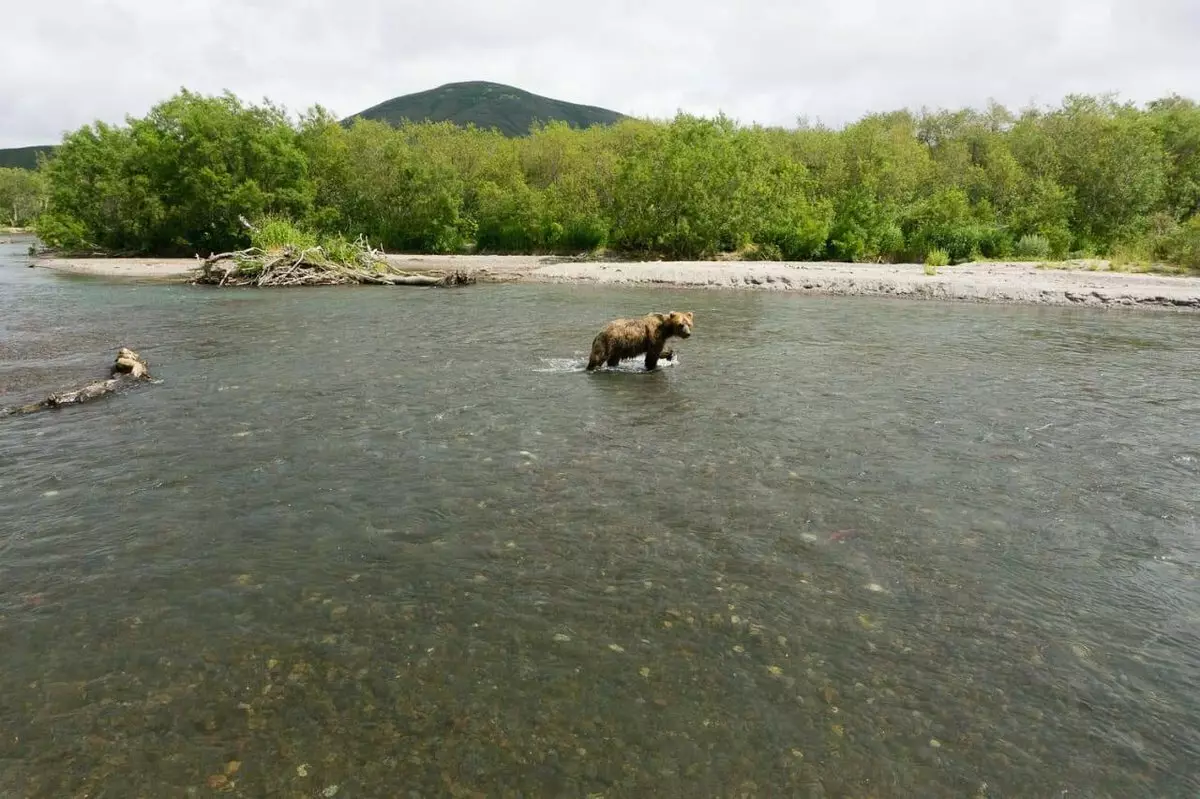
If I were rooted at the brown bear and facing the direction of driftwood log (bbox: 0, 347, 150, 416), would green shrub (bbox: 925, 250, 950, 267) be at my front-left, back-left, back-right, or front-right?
back-right

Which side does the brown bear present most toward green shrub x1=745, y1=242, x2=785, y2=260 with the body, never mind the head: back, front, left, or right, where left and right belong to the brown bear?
left

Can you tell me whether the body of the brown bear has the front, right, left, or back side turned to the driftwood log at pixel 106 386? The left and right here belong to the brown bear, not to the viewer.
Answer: back

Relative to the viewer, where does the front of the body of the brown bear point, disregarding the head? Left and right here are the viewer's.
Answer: facing to the right of the viewer

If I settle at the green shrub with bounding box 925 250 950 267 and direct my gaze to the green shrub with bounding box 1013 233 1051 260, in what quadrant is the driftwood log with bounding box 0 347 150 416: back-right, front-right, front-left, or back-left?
back-right

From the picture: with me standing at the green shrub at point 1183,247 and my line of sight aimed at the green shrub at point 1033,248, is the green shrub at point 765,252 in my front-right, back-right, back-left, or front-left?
front-left

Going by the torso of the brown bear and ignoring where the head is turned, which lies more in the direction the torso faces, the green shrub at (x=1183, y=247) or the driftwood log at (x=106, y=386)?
the green shrub

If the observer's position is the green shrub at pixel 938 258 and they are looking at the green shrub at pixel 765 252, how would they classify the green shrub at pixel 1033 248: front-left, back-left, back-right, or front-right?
back-right

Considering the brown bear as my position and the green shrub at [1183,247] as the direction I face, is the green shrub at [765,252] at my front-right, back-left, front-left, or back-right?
front-left

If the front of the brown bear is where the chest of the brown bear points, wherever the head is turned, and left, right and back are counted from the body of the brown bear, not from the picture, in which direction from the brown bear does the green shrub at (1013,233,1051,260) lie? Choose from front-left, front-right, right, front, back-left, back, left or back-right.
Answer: front-left

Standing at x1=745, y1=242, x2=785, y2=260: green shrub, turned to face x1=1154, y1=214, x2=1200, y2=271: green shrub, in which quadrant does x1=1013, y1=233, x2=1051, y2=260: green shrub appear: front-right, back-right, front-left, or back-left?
front-left

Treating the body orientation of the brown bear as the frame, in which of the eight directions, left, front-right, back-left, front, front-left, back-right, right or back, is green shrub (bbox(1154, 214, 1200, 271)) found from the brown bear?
front-left

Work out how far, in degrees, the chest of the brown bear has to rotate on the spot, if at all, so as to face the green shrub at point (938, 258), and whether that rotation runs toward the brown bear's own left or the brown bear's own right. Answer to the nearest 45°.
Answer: approximately 45° to the brown bear's own left
